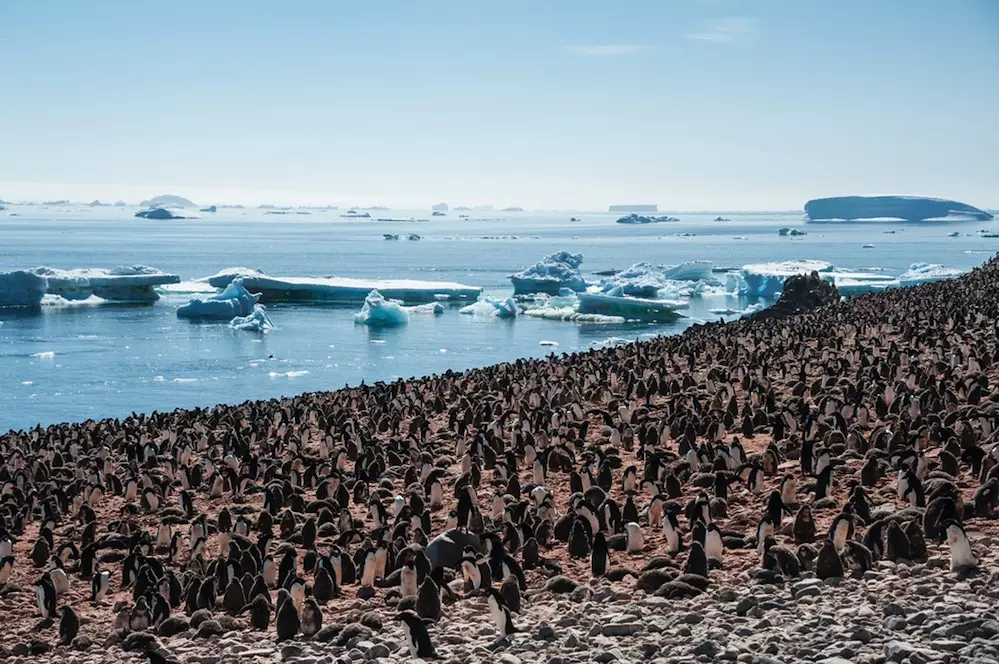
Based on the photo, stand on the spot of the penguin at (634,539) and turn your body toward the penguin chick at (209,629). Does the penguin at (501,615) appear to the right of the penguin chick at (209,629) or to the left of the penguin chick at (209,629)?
left

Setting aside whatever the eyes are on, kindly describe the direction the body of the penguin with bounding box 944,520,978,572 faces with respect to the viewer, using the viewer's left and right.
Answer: facing the viewer and to the left of the viewer

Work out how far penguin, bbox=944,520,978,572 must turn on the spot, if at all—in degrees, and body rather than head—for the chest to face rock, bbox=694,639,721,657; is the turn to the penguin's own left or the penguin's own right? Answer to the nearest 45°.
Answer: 0° — it already faces it

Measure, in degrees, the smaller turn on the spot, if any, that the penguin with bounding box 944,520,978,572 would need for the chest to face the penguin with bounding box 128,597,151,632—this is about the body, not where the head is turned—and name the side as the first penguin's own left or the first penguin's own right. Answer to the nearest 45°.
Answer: approximately 45° to the first penguin's own right

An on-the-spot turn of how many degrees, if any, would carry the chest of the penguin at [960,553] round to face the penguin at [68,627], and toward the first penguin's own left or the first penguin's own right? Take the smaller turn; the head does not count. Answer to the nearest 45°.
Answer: approximately 45° to the first penguin's own right

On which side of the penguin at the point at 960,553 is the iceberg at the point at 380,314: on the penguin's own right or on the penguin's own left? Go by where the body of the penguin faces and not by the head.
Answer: on the penguin's own right

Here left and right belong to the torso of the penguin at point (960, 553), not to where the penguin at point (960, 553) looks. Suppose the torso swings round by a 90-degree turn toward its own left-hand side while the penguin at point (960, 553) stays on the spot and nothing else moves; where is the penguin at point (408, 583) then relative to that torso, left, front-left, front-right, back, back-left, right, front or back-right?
back-right
